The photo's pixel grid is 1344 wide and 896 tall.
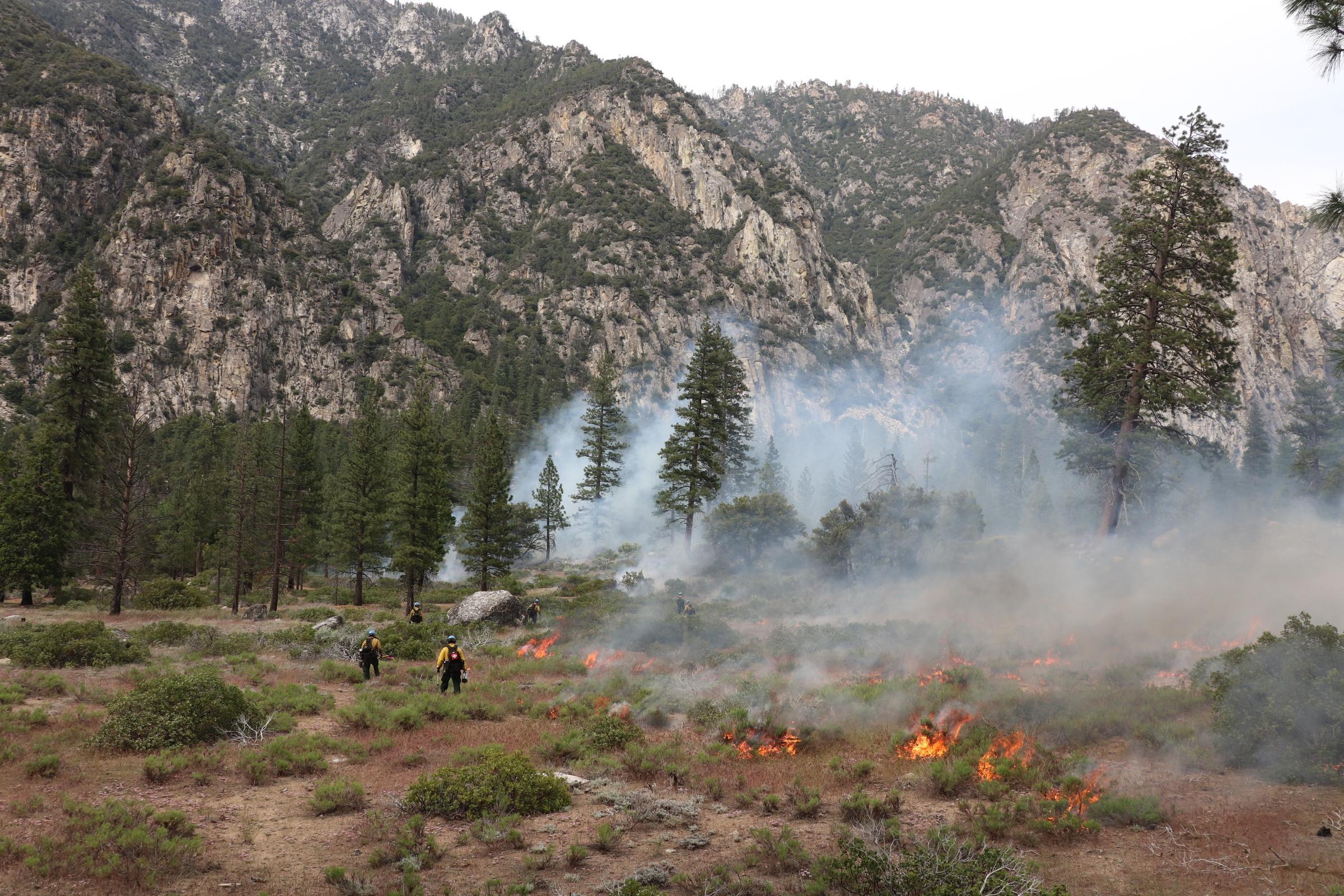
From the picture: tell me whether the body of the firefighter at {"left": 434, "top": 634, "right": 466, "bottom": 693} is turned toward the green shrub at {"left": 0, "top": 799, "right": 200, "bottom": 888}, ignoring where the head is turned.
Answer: no

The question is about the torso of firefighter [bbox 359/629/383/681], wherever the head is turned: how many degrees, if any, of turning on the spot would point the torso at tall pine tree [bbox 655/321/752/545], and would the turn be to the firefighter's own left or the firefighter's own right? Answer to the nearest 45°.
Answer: approximately 45° to the firefighter's own right

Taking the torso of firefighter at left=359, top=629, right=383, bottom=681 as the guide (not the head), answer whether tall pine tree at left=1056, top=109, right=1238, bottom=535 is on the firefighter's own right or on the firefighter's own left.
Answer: on the firefighter's own right

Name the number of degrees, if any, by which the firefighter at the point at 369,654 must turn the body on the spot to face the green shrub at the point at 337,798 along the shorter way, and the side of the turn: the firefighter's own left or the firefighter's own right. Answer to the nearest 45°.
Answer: approximately 180°

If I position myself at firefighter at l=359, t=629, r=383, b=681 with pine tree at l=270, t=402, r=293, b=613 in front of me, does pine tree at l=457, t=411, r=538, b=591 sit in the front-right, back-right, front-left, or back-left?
front-right

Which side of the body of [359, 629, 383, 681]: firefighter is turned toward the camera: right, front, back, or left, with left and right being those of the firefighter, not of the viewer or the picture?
back

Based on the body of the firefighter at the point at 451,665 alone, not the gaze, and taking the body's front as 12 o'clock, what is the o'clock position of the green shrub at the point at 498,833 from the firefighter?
The green shrub is roughly at 6 o'clock from the firefighter.

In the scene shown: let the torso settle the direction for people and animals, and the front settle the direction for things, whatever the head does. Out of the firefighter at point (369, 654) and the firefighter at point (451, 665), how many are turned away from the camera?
2

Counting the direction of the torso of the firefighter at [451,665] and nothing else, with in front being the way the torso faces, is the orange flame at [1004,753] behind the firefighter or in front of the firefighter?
behind

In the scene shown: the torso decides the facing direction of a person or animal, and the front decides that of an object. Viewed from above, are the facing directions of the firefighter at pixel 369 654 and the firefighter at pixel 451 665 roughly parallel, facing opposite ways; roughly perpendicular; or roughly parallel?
roughly parallel

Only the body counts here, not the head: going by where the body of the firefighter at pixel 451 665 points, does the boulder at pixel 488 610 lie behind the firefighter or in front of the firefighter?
in front

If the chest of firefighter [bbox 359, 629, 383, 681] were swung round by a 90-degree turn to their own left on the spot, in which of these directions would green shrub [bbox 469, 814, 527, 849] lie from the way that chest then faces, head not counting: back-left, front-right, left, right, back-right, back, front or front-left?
left

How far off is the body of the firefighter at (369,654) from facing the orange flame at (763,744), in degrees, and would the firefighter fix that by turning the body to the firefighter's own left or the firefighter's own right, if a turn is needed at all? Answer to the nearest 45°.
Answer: approximately 135° to the firefighter's own right

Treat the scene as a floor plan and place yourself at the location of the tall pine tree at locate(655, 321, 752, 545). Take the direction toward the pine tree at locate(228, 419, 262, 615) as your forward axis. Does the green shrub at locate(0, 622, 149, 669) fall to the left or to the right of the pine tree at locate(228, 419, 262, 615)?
left

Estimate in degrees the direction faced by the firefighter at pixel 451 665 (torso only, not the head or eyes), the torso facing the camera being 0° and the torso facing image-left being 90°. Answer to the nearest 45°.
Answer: approximately 180°

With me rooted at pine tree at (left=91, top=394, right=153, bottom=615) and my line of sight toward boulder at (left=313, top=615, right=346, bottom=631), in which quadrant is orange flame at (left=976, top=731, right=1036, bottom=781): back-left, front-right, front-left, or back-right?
front-right

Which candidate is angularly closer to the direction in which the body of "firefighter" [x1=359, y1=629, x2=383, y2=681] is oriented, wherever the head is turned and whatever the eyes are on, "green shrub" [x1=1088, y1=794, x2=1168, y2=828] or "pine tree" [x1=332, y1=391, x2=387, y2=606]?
the pine tree

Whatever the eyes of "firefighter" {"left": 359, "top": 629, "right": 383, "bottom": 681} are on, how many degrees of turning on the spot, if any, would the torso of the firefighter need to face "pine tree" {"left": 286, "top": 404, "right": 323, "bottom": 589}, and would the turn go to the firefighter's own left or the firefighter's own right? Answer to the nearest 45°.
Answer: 0° — they already face it

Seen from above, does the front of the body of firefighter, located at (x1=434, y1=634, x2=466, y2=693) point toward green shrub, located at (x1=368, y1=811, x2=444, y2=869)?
no
